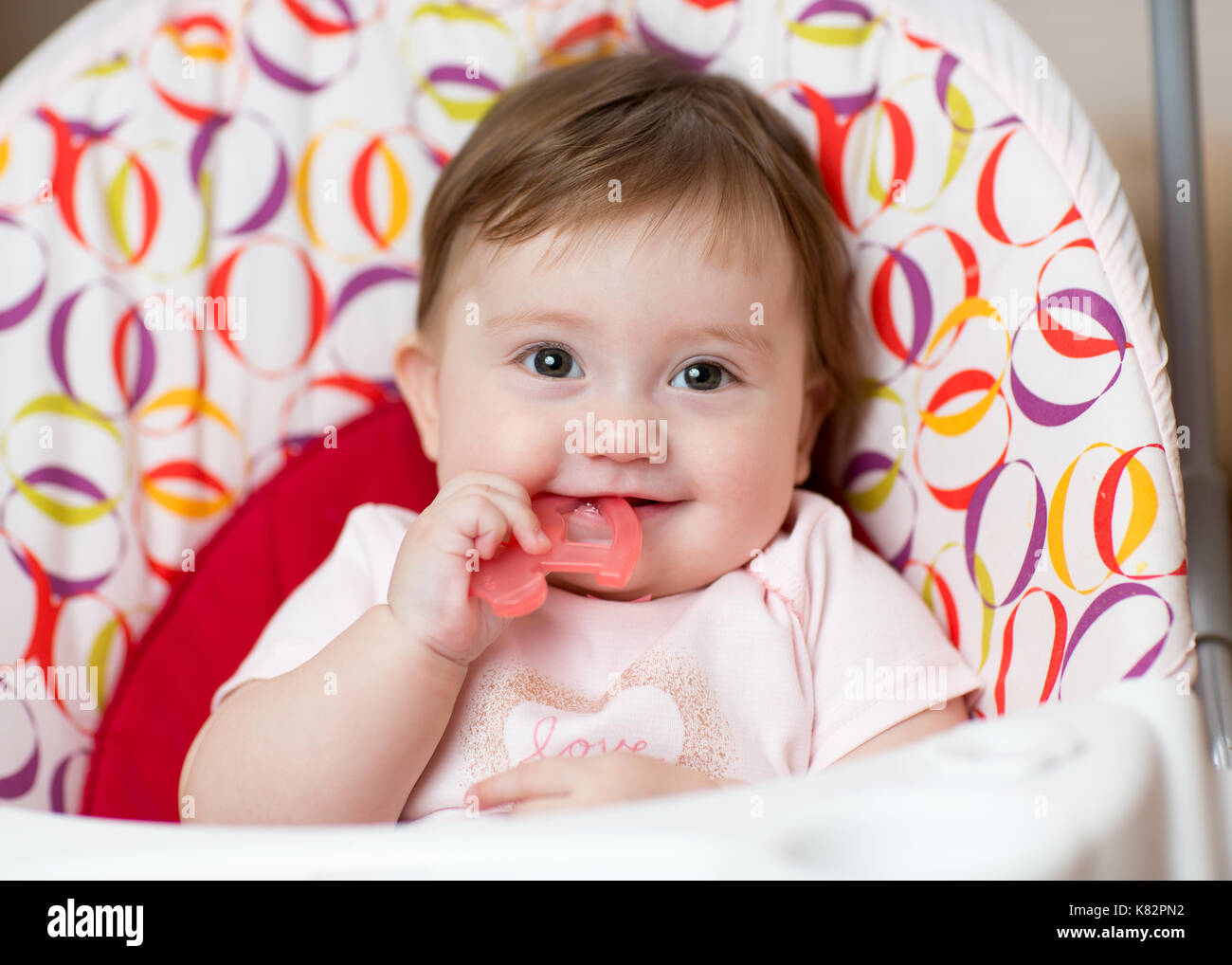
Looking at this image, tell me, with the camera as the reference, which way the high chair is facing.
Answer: facing the viewer

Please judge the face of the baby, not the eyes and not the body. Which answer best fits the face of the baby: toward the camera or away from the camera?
toward the camera

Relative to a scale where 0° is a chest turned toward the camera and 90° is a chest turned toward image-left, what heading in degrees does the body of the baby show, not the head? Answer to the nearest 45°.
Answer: approximately 0°
